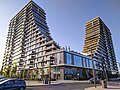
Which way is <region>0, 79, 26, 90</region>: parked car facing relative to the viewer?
to the viewer's left
